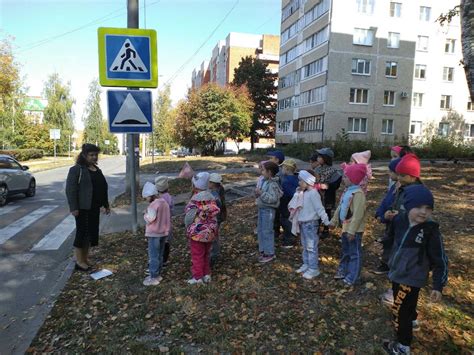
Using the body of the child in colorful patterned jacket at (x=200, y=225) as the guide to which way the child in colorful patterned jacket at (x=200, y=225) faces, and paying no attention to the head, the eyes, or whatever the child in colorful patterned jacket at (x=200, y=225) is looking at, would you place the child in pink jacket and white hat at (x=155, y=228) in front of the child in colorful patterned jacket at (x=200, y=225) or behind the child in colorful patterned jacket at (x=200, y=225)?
in front

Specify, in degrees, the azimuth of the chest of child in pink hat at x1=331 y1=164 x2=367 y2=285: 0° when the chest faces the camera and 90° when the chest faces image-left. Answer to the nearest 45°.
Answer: approximately 90°

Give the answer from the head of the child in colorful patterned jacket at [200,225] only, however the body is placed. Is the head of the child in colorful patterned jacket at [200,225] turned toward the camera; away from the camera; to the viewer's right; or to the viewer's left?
away from the camera

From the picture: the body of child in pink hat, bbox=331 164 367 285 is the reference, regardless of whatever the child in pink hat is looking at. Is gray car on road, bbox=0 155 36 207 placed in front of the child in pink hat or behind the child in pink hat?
in front

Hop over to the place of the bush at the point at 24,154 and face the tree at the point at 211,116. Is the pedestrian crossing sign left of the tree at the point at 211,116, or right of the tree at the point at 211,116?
right

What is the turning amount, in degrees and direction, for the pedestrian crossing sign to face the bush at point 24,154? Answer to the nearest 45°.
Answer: approximately 180°

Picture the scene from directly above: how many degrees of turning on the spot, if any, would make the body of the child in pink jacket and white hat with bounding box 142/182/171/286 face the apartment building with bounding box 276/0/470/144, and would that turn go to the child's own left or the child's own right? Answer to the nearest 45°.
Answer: approximately 135° to the child's own right

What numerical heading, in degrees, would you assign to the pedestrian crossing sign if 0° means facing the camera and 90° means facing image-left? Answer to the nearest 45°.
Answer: approximately 0°

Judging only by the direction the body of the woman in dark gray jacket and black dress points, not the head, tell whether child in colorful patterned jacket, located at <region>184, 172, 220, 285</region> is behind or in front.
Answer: in front

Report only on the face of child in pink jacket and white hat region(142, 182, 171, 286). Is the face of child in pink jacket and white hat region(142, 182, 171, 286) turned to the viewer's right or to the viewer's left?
to the viewer's left
